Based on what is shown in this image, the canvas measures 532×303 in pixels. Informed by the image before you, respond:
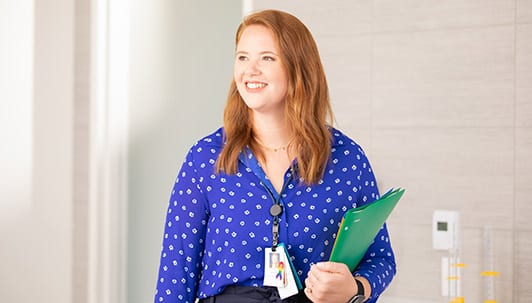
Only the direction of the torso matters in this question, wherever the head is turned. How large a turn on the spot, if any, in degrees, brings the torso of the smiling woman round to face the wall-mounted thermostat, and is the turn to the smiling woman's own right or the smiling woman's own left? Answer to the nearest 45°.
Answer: approximately 135° to the smiling woman's own left

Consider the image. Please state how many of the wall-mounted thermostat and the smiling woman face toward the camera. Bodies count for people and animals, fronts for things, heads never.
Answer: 2

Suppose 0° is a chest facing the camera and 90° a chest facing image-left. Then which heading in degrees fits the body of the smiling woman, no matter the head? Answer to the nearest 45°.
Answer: approximately 0°

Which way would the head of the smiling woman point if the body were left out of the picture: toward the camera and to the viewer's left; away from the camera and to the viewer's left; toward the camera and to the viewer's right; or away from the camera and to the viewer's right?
toward the camera and to the viewer's left

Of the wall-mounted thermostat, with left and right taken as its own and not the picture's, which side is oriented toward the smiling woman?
front

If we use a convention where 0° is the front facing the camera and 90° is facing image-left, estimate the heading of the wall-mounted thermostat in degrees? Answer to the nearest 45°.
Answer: approximately 0°
